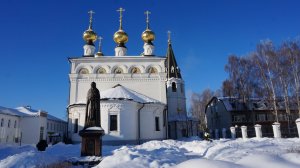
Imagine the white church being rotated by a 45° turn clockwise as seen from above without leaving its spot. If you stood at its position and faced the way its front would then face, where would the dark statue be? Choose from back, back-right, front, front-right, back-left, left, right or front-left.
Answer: back-right

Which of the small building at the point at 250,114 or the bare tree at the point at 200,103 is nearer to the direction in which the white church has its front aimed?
the bare tree

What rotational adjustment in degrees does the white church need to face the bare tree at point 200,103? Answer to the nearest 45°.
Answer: approximately 45° to its right
